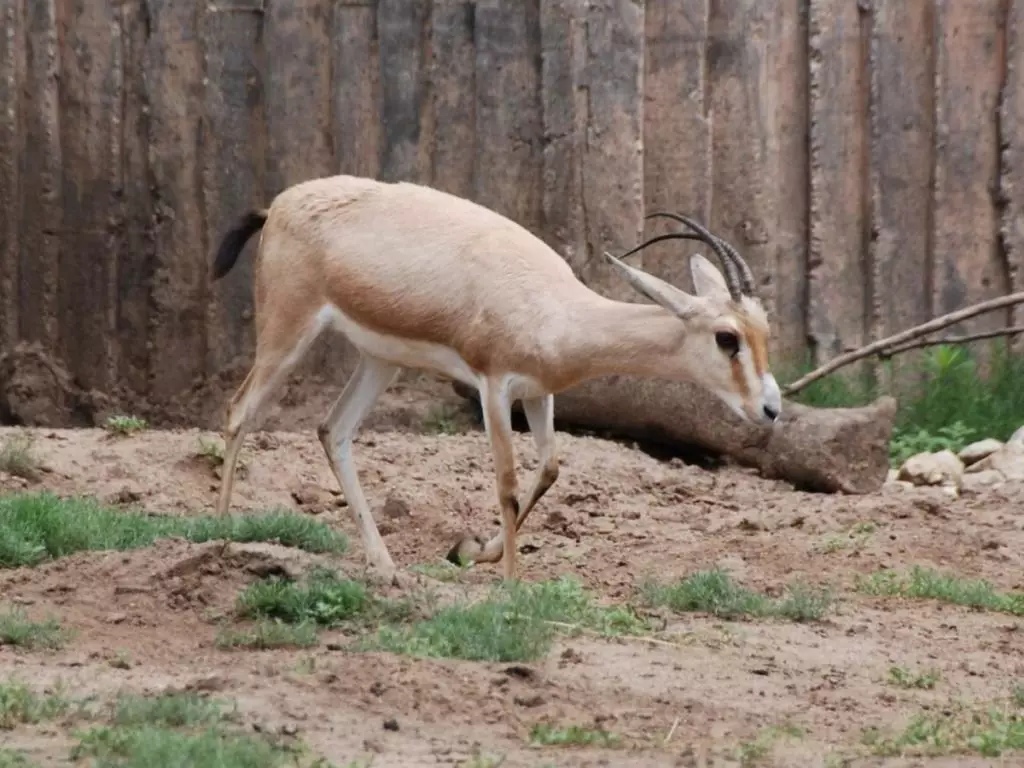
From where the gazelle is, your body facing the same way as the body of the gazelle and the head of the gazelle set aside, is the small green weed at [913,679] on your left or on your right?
on your right

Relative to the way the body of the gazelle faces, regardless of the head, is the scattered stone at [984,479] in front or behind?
in front

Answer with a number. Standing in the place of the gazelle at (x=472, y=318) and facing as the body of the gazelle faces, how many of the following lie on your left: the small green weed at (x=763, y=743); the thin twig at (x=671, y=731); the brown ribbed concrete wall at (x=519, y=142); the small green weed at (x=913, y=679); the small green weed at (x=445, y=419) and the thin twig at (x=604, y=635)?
2

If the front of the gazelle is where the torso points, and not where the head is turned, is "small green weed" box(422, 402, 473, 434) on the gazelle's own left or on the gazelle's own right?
on the gazelle's own left

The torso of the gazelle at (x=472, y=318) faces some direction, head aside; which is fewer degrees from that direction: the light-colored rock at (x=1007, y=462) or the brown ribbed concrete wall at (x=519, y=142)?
the light-colored rock

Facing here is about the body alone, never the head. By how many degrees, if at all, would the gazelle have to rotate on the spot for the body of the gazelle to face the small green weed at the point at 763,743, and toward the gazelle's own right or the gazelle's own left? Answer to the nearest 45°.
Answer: approximately 90° to the gazelle's own right

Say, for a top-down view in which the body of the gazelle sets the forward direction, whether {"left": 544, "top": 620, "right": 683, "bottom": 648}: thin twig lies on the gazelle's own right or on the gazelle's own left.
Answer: on the gazelle's own right

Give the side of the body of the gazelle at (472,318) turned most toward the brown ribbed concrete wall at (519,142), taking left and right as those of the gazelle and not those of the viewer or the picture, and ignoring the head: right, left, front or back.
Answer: left

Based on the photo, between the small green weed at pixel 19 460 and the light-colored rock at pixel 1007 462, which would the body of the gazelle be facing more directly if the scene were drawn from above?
the light-colored rock

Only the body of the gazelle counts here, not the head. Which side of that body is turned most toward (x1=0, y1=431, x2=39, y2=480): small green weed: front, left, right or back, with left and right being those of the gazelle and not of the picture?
back

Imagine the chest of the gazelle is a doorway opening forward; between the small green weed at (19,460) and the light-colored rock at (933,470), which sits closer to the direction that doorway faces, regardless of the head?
the light-colored rock

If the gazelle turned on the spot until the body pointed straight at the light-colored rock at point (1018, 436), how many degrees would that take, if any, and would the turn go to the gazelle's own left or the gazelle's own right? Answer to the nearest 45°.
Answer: approximately 45° to the gazelle's own left

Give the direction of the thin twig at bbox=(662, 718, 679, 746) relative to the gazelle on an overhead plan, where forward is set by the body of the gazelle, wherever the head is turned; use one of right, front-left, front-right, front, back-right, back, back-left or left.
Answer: right

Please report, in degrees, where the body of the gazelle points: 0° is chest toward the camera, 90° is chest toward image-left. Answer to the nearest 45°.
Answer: approximately 270°
